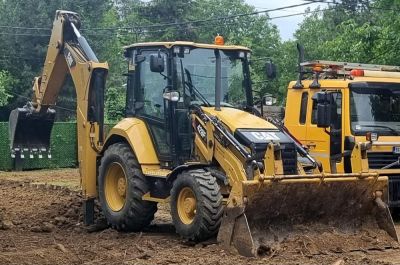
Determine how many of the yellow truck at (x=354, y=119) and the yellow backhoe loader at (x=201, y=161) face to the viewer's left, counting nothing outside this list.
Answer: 0

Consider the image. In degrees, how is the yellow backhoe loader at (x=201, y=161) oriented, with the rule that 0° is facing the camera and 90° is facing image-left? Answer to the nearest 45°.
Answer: approximately 315°

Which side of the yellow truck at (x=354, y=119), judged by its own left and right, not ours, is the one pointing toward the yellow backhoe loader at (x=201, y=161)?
right

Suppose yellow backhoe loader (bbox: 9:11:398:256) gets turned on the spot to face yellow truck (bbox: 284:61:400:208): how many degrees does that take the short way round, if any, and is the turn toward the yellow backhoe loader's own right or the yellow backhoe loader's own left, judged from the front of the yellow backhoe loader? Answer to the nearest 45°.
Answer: approximately 90° to the yellow backhoe loader's own left

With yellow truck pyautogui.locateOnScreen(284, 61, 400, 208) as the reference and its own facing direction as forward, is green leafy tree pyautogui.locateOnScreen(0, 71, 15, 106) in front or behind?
behind

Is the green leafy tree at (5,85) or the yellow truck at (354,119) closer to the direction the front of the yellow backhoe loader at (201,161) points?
the yellow truck

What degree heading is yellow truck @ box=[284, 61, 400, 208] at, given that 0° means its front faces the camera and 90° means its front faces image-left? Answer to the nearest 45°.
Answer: approximately 315°
